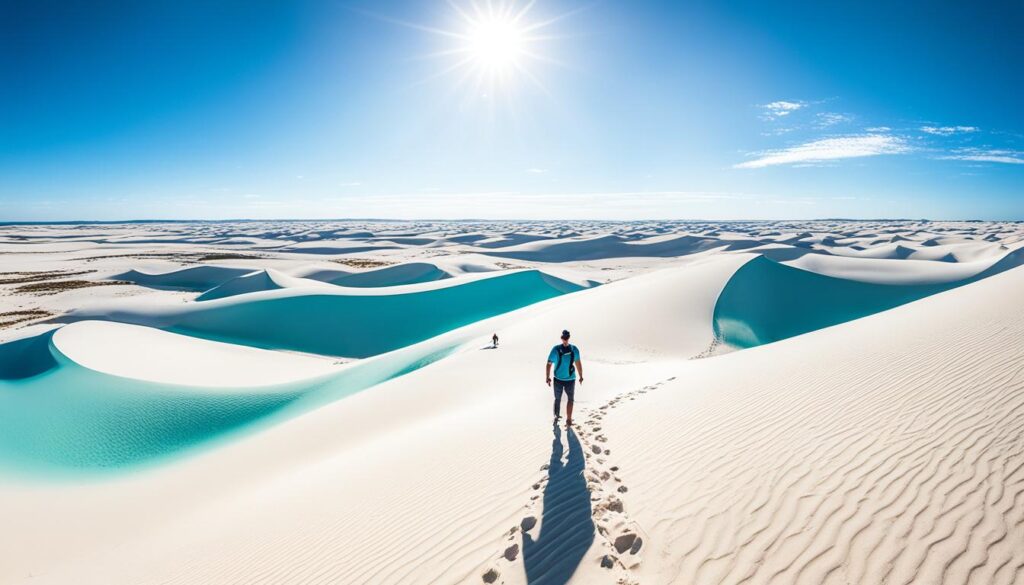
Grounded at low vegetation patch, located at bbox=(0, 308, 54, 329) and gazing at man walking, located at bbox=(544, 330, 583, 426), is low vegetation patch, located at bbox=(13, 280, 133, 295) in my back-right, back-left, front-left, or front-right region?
back-left

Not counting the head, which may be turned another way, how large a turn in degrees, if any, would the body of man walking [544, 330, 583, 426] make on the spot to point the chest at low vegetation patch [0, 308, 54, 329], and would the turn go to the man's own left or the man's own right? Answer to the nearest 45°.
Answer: approximately 45° to the man's own left

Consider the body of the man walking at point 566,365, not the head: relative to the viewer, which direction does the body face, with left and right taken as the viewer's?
facing away from the viewer

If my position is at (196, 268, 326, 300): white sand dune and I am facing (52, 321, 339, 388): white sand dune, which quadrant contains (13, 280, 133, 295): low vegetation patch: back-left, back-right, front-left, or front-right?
back-right
